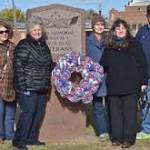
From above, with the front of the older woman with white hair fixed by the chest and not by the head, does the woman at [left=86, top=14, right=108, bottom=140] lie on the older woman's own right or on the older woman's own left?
on the older woman's own left

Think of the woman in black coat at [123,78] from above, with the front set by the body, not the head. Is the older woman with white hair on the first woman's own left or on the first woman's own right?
on the first woman's own right

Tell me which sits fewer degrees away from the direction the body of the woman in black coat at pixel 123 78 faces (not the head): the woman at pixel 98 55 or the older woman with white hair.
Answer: the older woman with white hair

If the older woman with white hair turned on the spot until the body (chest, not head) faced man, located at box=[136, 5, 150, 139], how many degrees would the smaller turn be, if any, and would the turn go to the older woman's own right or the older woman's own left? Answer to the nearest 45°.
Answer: approximately 45° to the older woman's own left

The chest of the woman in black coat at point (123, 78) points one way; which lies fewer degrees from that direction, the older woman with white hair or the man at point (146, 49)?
the older woman with white hair

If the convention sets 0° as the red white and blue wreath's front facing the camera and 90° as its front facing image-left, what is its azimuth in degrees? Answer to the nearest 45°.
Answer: approximately 0°

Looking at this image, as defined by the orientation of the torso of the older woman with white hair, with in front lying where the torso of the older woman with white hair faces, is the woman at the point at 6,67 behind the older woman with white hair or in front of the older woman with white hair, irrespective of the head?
behind

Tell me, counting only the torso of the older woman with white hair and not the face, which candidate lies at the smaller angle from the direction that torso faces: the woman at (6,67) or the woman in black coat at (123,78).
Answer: the woman in black coat

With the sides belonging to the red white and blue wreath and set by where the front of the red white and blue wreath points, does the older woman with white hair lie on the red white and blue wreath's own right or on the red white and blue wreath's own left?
on the red white and blue wreath's own right

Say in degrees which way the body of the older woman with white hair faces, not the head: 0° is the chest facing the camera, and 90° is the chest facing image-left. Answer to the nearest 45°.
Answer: approximately 315°
